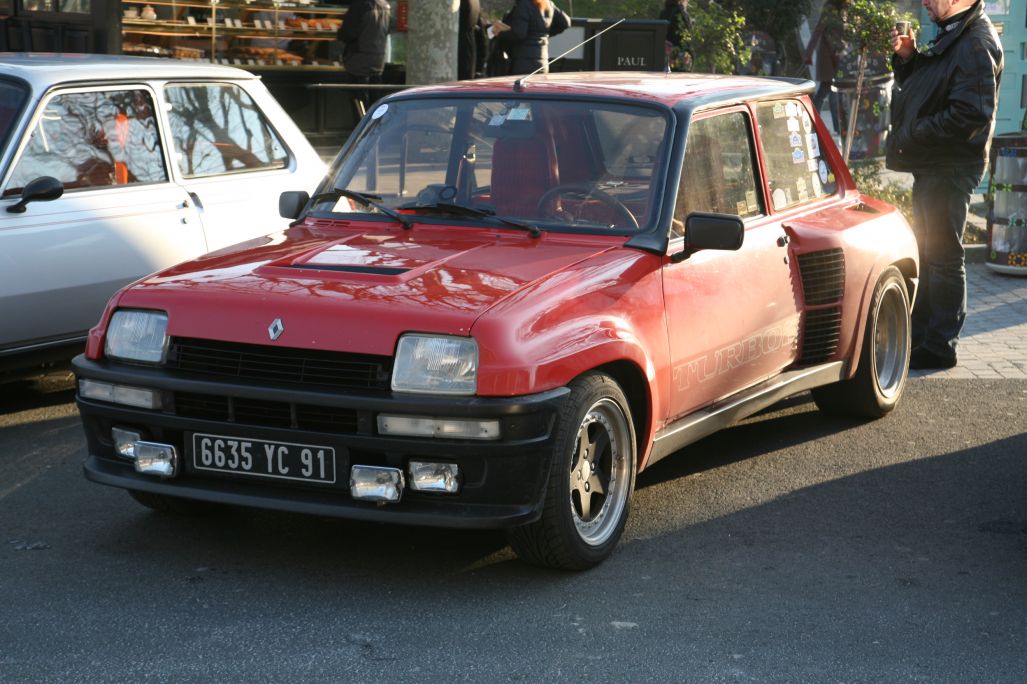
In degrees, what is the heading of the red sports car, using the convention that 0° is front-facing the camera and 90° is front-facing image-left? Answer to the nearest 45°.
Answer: approximately 45°

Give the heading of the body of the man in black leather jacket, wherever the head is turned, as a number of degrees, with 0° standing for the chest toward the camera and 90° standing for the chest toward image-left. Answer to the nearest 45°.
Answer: approximately 90°

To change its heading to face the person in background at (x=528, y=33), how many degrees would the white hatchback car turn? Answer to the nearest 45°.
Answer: approximately 180°

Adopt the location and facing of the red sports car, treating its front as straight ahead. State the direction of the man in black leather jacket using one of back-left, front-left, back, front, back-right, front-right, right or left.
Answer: back

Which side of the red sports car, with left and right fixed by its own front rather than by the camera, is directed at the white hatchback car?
right

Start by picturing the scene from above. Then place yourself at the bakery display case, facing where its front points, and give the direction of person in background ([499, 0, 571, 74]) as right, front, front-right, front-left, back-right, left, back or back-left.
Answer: left

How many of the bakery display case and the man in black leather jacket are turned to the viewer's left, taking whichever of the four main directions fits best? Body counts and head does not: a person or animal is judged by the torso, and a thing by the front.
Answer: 1

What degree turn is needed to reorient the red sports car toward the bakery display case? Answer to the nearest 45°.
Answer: approximately 135° to its right

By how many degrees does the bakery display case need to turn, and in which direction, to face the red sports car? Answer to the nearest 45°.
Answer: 0° — it already faces it

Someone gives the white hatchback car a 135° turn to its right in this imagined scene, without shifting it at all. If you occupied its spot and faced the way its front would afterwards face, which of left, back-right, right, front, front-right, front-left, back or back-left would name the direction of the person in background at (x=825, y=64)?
front-right

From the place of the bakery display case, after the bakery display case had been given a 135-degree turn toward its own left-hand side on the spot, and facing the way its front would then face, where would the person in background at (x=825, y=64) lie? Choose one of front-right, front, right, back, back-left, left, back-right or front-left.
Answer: front-right

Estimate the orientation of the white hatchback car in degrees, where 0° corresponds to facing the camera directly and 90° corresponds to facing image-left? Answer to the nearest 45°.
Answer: approximately 45°

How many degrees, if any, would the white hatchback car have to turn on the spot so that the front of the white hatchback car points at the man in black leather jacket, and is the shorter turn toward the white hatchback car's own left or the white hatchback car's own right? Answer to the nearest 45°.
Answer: approximately 135° to the white hatchback car's own left

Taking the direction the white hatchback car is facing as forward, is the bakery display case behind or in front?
behind

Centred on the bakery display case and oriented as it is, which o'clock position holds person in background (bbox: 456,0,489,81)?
The person in background is roughly at 9 o'clock from the bakery display case.

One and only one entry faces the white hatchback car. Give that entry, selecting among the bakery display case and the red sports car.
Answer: the bakery display case

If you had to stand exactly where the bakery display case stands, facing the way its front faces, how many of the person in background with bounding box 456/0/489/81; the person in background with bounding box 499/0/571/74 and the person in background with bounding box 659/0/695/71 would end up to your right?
0

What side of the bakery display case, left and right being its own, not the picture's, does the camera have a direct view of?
front

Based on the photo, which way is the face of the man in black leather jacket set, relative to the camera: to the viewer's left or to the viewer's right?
to the viewer's left
